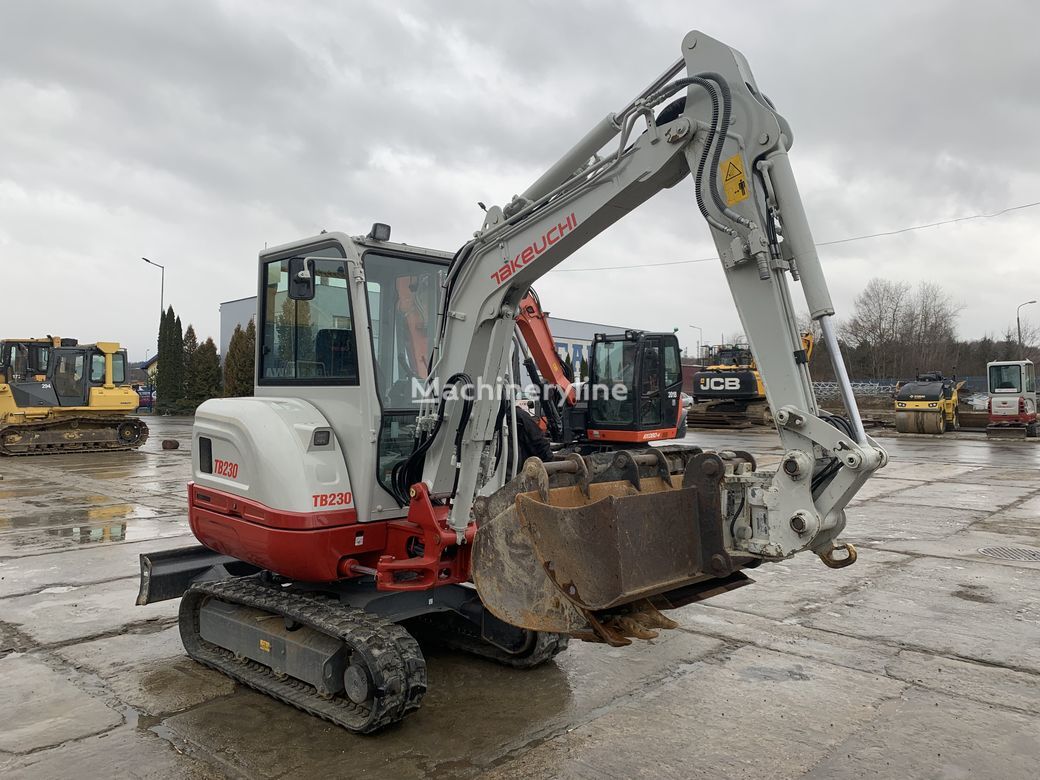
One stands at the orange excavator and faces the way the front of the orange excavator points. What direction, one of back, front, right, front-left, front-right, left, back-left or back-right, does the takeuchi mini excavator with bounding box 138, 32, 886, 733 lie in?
front-left

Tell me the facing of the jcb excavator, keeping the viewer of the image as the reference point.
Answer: facing away from the viewer and to the right of the viewer

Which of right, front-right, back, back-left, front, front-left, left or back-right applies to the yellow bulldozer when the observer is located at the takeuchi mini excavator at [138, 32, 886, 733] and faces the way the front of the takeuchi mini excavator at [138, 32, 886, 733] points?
back

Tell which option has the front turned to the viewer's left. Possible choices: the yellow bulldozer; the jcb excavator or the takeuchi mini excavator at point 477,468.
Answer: the yellow bulldozer

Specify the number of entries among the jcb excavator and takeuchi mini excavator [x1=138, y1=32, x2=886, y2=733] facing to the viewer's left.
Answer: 0

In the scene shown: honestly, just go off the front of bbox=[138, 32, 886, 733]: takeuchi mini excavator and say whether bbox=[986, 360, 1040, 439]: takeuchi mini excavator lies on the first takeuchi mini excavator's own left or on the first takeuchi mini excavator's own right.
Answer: on the first takeuchi mini excavator's own left

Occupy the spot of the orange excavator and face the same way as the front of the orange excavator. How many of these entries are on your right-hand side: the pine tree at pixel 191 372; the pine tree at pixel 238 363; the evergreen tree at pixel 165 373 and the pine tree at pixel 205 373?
4

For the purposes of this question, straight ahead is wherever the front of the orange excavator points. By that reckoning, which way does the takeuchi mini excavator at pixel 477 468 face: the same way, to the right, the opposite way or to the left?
to the left

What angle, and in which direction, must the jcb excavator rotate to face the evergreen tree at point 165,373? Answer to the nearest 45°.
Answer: approximately 135° to its left

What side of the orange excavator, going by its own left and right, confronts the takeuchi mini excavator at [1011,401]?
back
